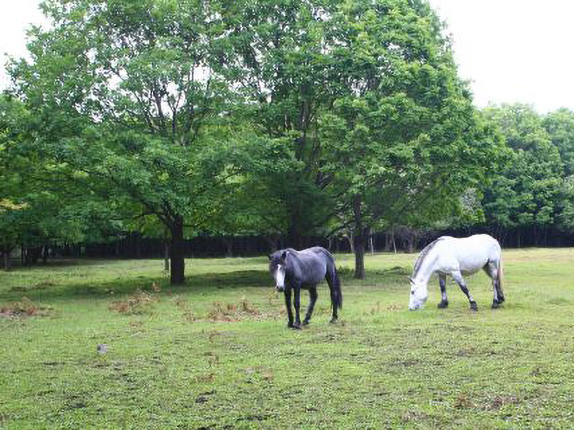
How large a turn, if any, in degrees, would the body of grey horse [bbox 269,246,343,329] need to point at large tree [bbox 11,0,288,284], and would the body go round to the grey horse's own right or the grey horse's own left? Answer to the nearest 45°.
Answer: approximately 90° to the grey horse's own right

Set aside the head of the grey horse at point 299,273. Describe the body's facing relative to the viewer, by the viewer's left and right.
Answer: facing the viewer and to the left of the viewer

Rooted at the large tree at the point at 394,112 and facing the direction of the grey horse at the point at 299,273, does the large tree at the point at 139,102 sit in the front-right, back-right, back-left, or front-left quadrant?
front-right

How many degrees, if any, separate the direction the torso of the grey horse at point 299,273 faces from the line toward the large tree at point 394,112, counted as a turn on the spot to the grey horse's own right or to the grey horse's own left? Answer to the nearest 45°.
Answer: approximately 135° to the grey horse's own right
